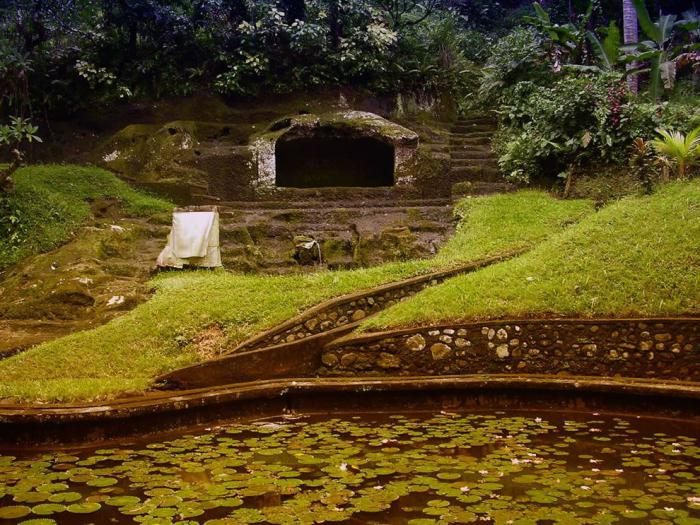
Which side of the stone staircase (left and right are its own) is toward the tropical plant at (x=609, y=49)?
left

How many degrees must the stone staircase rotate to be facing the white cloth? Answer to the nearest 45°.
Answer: approximately 45° to its right

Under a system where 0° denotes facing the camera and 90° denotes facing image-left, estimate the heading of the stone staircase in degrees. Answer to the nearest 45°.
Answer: approximately 0°

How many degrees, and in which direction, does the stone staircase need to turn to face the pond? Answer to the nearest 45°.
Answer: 0° — it already faces it

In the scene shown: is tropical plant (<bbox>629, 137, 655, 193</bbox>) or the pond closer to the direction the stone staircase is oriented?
the pond

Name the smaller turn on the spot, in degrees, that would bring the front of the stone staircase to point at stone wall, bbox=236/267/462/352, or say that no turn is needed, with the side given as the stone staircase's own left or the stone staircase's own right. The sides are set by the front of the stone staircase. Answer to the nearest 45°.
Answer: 0° — it already faces it

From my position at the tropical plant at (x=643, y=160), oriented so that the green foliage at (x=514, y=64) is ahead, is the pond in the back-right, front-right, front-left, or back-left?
back-left

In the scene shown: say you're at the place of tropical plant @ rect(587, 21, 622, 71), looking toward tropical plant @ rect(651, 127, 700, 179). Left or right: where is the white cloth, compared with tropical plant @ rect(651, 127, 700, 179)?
right

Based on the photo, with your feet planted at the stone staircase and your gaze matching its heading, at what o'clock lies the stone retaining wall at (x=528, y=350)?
The stone retaining wall is roughly at 12 o'clock from the stone staircase.
